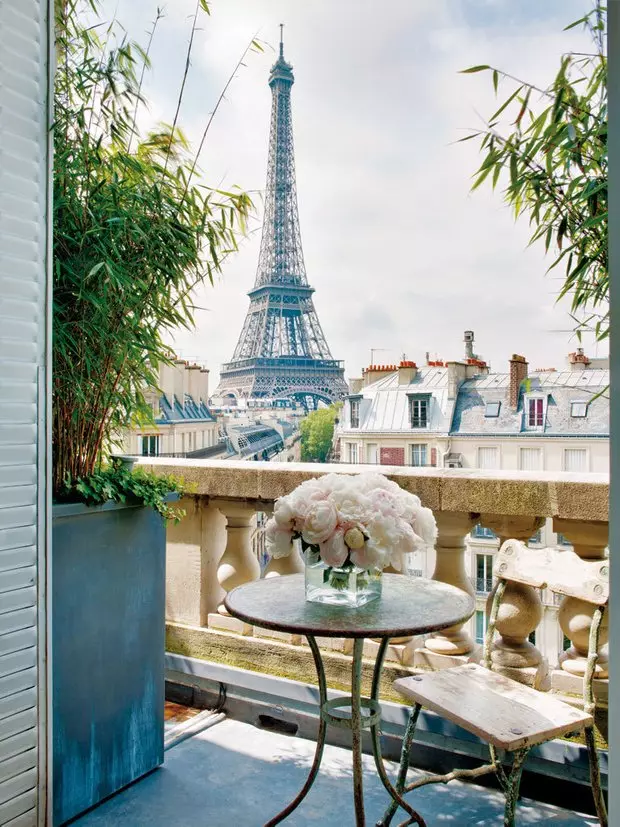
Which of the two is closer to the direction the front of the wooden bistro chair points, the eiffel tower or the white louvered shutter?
the white louvered shutter

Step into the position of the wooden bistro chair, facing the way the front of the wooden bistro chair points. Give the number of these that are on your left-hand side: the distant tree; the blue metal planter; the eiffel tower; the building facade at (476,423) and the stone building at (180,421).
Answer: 0

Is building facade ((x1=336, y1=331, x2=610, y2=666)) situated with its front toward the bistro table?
yes

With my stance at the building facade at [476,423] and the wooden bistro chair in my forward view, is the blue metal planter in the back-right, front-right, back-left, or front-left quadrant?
front-right

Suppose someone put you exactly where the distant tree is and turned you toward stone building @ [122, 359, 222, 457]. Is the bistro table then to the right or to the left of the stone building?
left

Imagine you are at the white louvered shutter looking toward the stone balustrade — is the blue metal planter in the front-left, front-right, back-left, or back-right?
front-left

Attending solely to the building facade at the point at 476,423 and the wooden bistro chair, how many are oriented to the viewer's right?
0

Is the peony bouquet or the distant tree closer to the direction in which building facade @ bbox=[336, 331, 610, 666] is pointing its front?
the peony bouquet

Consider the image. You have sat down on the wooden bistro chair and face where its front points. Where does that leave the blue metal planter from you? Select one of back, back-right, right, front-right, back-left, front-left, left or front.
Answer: front-right

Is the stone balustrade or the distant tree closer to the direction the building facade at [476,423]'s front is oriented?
the stone balustrade

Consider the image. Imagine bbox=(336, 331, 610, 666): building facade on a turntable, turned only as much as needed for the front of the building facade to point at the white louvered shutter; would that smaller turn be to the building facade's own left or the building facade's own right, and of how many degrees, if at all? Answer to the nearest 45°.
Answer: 0° — it already faces it

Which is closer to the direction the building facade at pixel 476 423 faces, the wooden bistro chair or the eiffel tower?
the wooden bistro chair

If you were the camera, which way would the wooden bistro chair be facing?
facing the viewer and to the left of the viewer

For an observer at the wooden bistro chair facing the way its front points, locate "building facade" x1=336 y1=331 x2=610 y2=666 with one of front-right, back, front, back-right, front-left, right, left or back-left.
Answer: back-right

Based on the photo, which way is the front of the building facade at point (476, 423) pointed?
toward the camera
